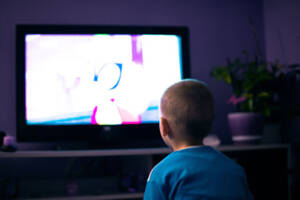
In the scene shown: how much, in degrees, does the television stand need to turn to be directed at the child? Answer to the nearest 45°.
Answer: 0° — it already faces them

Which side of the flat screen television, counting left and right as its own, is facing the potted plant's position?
left

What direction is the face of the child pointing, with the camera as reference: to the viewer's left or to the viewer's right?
to the viewer's left

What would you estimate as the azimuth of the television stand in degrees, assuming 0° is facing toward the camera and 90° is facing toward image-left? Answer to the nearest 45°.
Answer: approximately 0°

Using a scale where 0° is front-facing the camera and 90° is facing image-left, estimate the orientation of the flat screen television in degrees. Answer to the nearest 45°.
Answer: approximately 0°

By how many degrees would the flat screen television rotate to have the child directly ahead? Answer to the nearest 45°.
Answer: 0° — it already faces them
